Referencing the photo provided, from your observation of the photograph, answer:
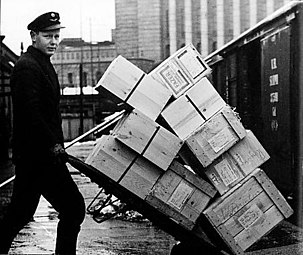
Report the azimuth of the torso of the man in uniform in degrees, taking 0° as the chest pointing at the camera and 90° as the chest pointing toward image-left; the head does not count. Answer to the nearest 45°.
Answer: approximately 270°

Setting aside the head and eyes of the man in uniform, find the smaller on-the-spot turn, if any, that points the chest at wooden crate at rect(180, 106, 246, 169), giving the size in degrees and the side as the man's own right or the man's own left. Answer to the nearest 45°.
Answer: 0° — they already face it

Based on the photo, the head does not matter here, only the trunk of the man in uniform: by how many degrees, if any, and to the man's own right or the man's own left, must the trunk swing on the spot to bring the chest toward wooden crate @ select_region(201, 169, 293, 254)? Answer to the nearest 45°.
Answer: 0° — they already face it

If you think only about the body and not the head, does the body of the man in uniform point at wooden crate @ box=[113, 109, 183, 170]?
yes

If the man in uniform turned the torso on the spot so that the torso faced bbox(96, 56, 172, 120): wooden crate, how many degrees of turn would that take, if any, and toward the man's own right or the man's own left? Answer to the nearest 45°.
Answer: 0° — they already face it

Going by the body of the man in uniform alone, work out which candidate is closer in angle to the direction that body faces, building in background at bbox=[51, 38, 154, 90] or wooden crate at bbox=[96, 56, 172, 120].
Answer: the wooden crate

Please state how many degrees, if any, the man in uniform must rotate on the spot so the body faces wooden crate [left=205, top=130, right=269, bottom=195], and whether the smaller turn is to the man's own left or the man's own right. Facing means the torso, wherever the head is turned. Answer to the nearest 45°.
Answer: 0° — they already face it

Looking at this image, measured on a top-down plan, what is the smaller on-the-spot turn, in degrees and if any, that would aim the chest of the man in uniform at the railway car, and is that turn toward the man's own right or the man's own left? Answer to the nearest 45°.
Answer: approximately 45° to the man's own left

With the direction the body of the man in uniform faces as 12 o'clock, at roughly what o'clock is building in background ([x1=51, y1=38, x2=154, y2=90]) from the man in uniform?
The building in background is roughly at 9 o'clock from the man in uniform.
